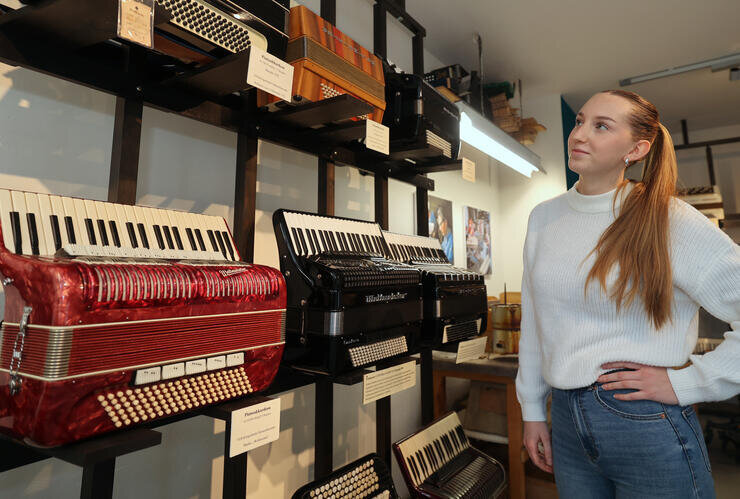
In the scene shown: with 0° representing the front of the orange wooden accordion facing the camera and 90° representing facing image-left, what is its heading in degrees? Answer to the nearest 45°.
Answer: approximately 315°

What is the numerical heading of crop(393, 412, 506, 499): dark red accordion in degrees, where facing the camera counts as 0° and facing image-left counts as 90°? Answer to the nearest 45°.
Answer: approximately 315°

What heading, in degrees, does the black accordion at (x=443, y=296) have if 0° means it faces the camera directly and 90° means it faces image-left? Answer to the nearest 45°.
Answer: approximately 315°

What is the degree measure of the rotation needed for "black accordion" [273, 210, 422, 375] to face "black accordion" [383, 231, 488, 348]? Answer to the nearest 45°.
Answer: approximately 90° to its left

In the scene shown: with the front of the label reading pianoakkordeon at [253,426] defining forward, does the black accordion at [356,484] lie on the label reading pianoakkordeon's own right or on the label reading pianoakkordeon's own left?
on the label reading pianoakkordeon's own left

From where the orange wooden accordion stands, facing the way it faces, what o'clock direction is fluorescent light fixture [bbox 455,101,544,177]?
The fluorescent light fixture is roughly at 9 o'clock from the orange wooden accordion.

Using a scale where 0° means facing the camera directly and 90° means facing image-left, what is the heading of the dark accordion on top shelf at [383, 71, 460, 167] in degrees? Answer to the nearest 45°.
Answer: approximately 315°

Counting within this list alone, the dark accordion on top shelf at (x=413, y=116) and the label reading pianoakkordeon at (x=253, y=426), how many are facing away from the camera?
0

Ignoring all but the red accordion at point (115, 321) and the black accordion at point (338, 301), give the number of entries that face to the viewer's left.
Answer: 0
